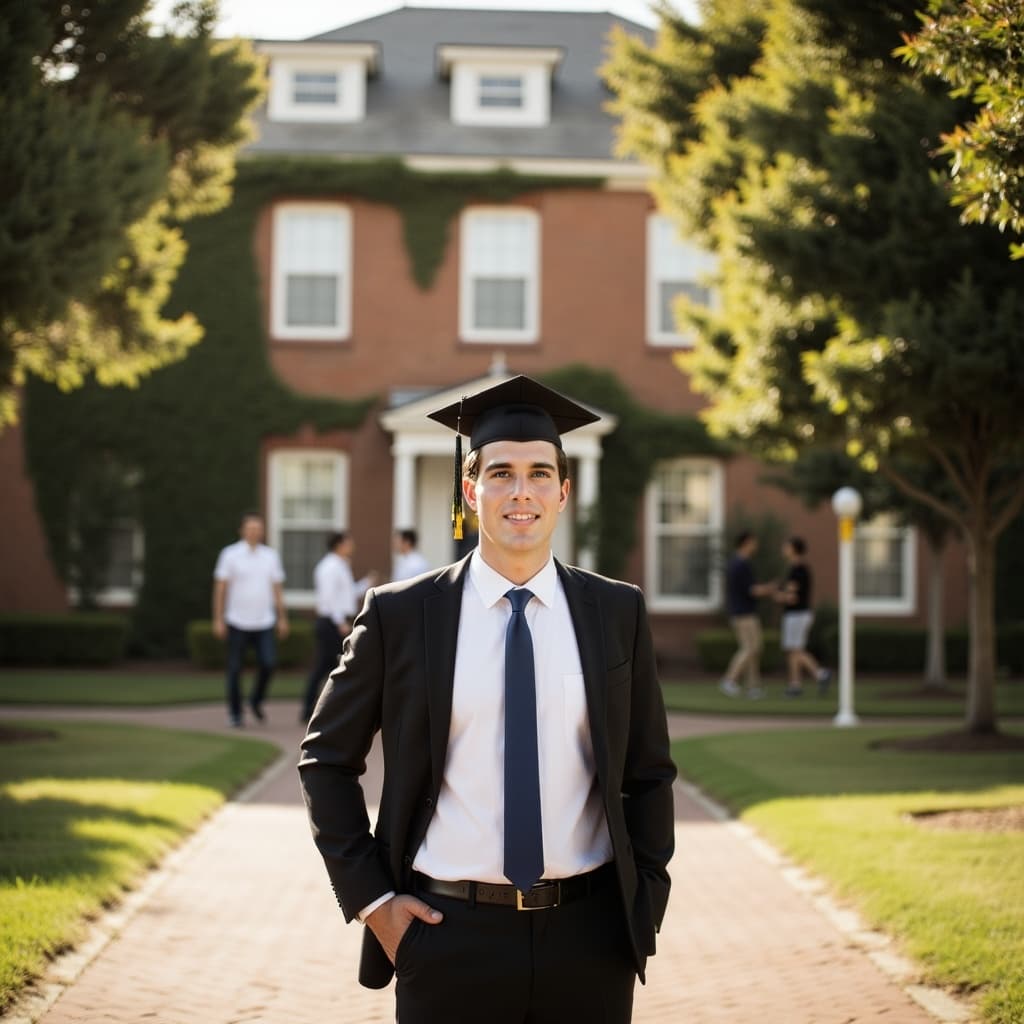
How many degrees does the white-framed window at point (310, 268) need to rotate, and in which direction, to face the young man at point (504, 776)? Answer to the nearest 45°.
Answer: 0° — it already faces them

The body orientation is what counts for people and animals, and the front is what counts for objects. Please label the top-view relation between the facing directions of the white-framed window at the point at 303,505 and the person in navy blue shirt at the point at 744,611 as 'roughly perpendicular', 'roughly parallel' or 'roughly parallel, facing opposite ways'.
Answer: roughly perpendicular

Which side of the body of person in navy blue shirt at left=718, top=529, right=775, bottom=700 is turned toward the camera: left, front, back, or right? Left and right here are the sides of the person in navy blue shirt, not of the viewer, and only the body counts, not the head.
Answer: right

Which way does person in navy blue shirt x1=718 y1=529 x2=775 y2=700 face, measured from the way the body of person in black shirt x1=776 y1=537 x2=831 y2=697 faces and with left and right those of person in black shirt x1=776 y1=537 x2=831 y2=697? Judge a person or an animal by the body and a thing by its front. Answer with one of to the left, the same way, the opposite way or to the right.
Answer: the opposite way

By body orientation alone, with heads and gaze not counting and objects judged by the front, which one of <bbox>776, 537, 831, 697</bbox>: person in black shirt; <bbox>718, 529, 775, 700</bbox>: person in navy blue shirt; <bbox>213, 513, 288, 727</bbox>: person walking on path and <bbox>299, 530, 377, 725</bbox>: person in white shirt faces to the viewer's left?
<bbox>776, 537, 831, 697</bbox>: person in black shirt

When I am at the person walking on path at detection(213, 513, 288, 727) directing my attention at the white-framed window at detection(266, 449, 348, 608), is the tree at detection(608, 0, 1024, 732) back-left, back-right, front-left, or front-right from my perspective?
back-right

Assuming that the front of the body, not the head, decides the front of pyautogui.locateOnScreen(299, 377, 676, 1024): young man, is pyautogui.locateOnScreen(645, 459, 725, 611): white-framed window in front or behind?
behind

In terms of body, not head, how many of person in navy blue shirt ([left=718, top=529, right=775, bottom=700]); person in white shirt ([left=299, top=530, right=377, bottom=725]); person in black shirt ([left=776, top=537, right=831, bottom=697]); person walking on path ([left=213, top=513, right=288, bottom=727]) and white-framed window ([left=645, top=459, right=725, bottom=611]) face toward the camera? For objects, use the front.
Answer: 2
